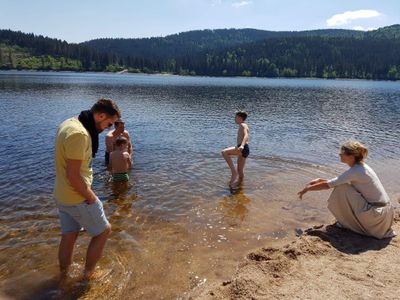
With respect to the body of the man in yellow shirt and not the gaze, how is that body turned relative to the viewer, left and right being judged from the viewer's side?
facing to the right of the viewer

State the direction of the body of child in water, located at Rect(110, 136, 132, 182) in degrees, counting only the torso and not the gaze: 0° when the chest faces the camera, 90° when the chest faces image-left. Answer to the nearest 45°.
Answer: approximately 180°

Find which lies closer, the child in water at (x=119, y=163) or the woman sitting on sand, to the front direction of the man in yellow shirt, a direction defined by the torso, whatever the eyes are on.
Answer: the woman sitting on sand

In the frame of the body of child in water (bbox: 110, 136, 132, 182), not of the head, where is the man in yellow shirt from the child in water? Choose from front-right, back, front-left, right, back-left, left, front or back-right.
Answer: back

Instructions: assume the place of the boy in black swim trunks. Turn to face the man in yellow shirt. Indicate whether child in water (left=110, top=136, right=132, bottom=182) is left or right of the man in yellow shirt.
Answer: right

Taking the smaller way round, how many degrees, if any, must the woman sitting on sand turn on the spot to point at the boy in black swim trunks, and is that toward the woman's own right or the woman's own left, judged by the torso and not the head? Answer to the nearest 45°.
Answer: approximately 45° to the woman's own right

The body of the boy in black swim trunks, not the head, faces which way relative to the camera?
to the viewer's left

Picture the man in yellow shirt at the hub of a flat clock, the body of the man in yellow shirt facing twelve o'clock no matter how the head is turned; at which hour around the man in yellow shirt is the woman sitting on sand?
The woman sitting on sand is roughly at 12 o'clock from the man in yellow shirt.

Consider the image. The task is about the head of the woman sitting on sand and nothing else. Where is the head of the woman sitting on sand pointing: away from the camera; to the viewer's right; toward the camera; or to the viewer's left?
to the viewer's left

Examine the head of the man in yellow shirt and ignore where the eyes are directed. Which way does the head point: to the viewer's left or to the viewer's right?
to the viewer's right

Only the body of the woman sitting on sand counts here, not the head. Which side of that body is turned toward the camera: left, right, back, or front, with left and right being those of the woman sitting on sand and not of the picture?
left

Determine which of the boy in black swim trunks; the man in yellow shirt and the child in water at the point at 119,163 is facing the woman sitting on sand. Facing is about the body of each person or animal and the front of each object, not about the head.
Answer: the man in yellow shirt
